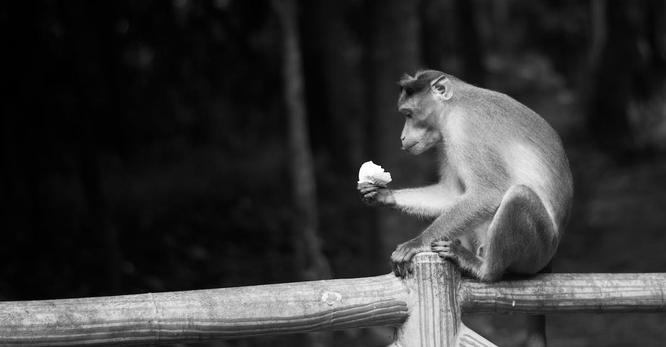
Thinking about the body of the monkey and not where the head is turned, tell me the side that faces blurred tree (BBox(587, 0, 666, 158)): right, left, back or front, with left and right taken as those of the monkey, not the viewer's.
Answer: right

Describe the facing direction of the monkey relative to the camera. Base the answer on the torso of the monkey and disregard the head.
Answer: to the viewer's left

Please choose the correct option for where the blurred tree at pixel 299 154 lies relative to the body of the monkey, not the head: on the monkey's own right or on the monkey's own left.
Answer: on the monkey's own right

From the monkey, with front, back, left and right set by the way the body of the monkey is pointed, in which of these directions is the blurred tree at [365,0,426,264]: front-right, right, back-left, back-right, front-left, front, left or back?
right
